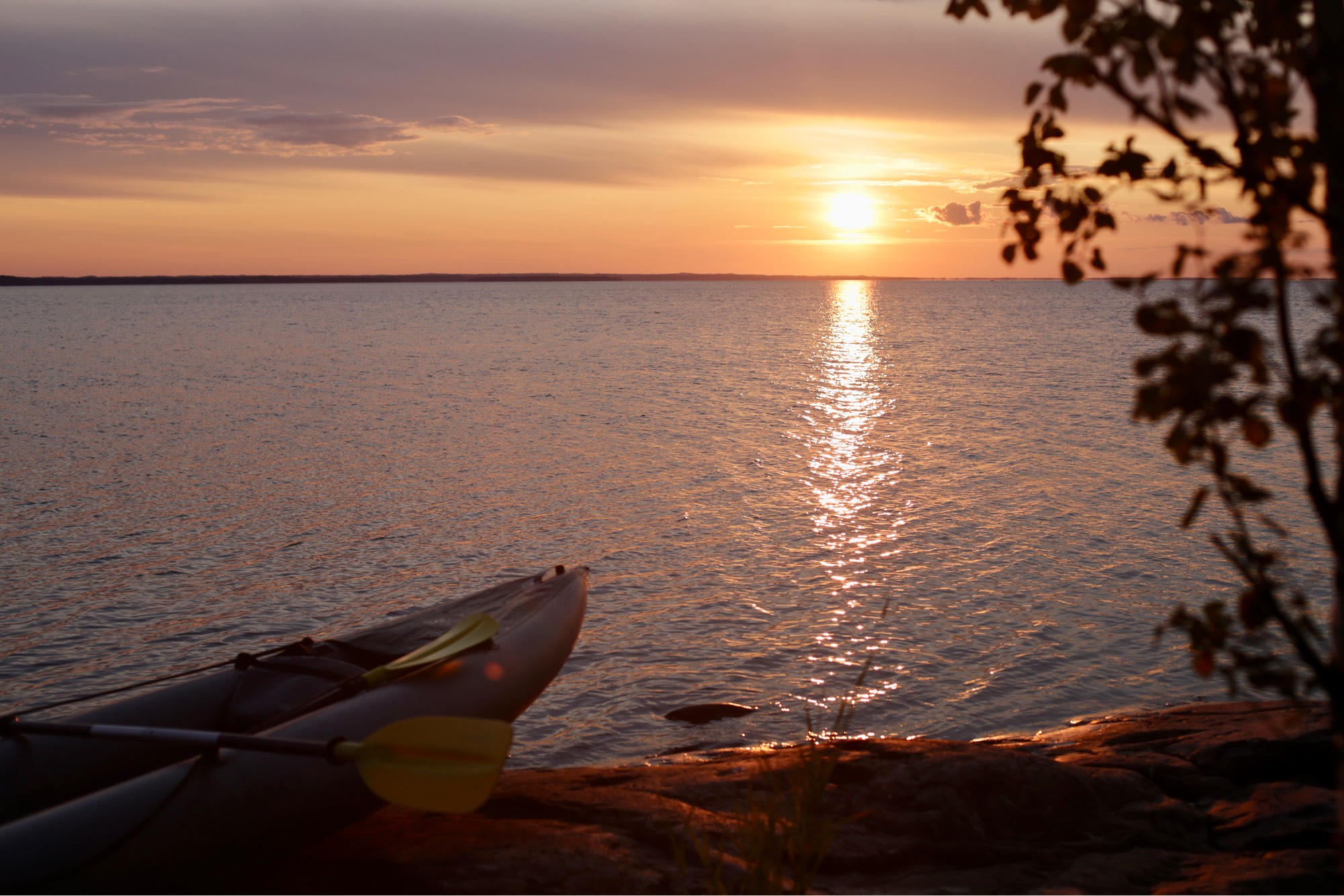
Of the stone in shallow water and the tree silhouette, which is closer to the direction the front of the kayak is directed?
the stone in shallow water

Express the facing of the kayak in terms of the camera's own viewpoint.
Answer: facing away from the viewer and to the right of the viewer

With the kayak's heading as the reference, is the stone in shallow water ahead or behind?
ahead

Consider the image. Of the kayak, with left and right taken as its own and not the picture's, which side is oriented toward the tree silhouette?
right
